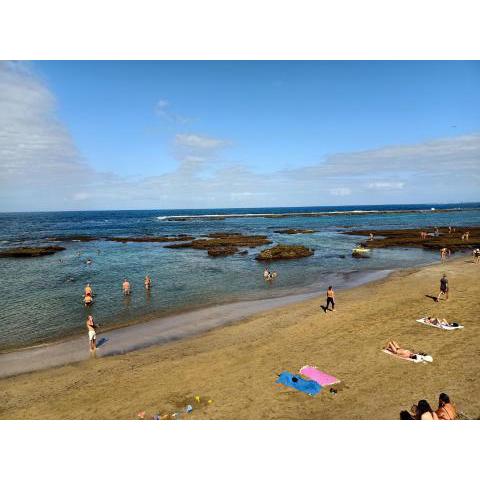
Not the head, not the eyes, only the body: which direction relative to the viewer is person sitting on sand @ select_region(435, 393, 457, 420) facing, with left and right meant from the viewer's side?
facing away from the viewer and to the left of the viewer

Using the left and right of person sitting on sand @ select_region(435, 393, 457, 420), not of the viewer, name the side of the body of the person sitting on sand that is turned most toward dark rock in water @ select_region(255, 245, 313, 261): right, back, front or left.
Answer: front

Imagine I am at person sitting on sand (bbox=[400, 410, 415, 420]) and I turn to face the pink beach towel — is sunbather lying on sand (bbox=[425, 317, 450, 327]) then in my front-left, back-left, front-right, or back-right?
front-right

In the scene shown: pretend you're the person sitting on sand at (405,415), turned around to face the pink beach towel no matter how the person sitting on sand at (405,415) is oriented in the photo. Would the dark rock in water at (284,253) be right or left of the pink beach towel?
right

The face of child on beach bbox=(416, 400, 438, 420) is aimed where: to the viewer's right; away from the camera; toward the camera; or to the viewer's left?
away from the camera

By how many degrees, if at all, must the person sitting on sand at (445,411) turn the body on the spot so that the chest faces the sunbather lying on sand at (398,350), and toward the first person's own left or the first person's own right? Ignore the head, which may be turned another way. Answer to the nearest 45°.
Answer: approximately 45° to the first person's own right

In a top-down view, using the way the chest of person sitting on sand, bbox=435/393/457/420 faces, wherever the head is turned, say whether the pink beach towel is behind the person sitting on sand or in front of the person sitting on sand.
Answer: in front

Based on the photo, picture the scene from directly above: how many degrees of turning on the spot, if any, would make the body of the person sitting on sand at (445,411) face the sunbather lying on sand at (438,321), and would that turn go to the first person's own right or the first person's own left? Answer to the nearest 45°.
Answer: approximately 45° to the first person's own right
